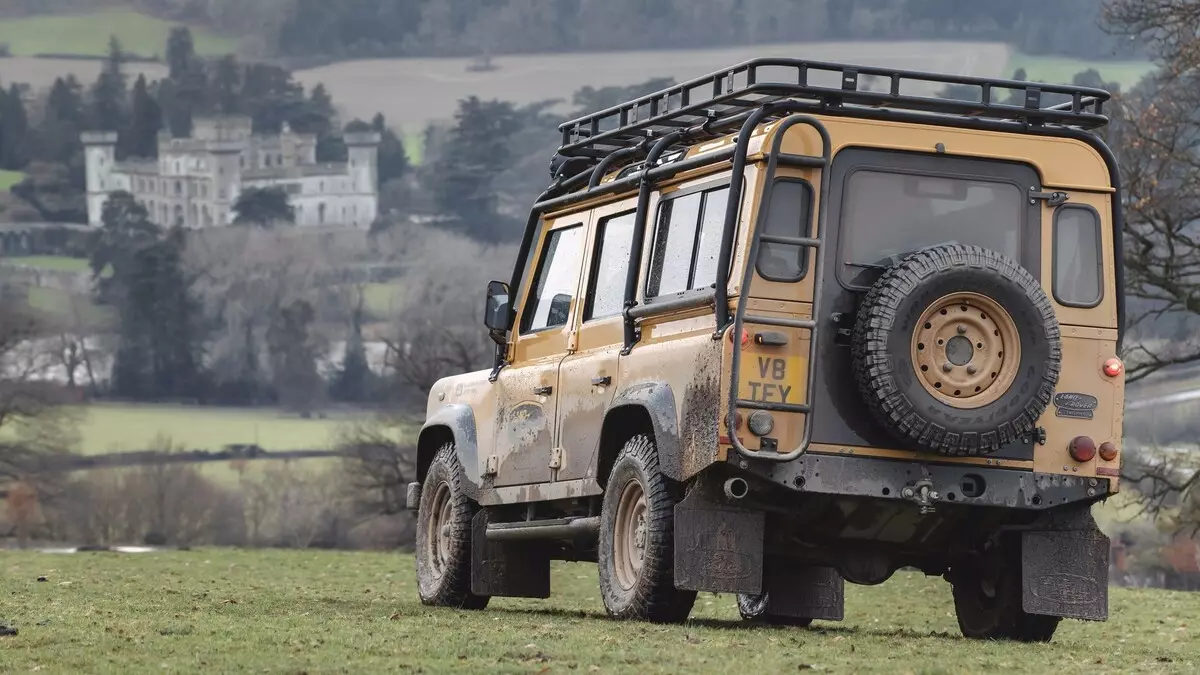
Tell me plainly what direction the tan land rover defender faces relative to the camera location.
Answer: facing away from the viewer and to the left of the viewer
